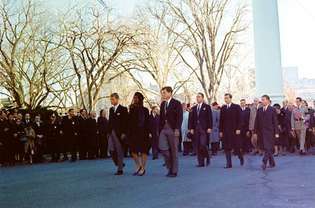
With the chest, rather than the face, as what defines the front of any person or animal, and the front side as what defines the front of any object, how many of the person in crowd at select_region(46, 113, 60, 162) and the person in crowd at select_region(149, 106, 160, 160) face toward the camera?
2

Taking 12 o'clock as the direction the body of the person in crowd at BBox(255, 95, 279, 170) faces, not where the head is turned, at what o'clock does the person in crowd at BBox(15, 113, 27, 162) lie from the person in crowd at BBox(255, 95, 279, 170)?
the person in crowd at BBox(15, 113, 27, 162) is roughly at 2 o'clock from the person in crowd at BBox(255, 95, 279, 170).

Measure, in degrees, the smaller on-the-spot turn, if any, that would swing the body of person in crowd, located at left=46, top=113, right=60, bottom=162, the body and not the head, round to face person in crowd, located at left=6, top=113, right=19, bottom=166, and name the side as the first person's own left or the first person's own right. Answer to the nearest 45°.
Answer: approximately 45° to the first person's own right

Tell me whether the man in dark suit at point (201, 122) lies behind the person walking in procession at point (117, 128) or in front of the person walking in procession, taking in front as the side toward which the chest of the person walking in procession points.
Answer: behind

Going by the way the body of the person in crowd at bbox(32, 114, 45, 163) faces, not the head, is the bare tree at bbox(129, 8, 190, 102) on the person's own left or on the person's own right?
on the person's own left

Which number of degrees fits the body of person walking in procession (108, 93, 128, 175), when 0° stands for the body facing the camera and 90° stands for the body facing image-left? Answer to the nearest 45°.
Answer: approximately 45°
